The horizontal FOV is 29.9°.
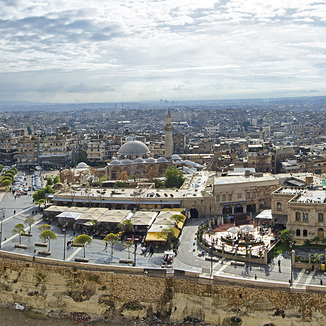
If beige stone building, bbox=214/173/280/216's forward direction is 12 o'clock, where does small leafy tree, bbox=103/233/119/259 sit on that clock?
The small leafy tree is roughly at 1 o'clock from the beige stone building.

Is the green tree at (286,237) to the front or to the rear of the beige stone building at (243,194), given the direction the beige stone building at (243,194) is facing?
to the front

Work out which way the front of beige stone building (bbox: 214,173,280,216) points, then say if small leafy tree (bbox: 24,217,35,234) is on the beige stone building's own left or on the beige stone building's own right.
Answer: on the beige stone building's own right

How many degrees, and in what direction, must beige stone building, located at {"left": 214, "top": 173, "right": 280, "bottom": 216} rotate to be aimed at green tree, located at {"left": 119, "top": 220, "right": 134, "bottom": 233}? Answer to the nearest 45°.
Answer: approximately 45° to its right

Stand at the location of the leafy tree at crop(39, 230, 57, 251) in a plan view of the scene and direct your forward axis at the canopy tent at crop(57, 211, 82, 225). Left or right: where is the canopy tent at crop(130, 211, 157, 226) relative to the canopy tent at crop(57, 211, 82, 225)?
right

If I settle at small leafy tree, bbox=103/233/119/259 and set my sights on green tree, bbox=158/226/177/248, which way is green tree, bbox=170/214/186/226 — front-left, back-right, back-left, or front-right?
front-left

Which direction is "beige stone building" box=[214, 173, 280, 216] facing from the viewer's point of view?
toward the camera

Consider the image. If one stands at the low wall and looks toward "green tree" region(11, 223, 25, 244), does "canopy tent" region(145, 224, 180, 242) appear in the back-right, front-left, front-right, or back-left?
front-right

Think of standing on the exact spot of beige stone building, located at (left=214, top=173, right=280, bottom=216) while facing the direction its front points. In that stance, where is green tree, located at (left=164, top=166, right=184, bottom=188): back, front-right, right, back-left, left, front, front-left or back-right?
back-right

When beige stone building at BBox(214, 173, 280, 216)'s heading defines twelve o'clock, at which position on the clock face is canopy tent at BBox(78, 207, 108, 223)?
The canopy tent is roughly at 2 o'clock from the beige stone building.

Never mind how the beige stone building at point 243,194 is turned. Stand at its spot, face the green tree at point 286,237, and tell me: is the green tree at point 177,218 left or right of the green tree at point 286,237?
right

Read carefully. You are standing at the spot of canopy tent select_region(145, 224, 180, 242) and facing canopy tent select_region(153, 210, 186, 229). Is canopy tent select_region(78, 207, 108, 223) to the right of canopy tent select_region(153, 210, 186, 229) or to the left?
left

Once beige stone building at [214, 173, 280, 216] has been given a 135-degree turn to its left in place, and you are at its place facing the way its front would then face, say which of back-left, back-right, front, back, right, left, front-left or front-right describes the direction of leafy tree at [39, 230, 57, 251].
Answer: back

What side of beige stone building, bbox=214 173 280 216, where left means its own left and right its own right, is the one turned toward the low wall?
front

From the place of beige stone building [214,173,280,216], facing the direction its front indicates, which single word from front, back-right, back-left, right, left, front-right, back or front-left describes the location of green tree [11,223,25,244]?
front-right

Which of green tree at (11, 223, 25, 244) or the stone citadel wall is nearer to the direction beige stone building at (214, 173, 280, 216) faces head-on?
the stone citadel wall

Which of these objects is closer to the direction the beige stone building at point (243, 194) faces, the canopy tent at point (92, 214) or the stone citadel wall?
the stone citadel wall
